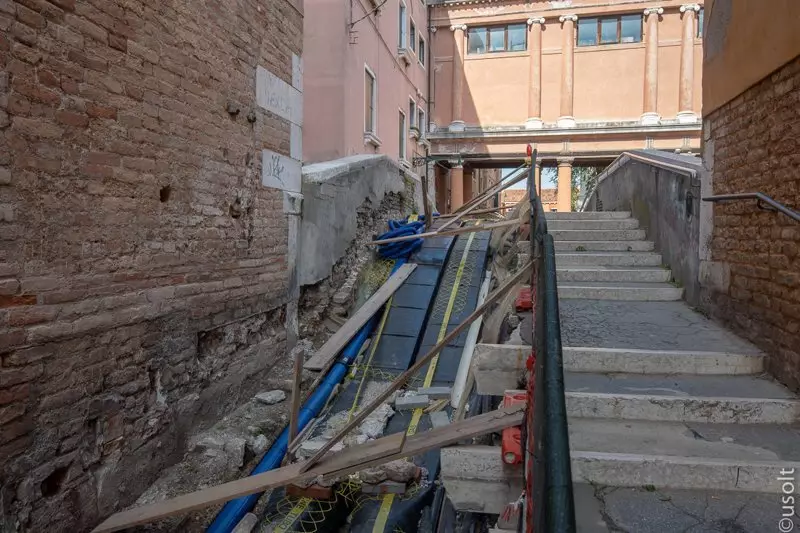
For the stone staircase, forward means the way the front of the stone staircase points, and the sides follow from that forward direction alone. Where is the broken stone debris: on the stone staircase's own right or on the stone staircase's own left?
on the stone staircase's own right

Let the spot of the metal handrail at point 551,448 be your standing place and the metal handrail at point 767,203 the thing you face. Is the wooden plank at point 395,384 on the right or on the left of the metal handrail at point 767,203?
left

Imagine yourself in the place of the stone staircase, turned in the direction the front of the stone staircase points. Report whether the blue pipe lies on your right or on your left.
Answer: on your right

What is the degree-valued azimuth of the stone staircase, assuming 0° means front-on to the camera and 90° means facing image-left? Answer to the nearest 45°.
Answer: approximately 0°

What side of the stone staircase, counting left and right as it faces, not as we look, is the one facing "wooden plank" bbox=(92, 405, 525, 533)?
right

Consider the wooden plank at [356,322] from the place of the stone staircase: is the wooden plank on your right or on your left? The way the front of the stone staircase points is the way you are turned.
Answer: on your right
